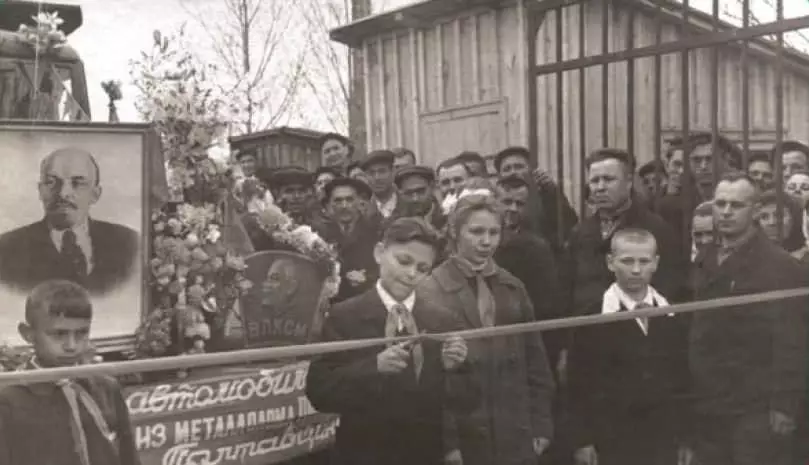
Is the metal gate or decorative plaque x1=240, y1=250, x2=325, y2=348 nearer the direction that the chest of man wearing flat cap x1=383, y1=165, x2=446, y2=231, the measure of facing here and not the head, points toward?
the decorative plaque

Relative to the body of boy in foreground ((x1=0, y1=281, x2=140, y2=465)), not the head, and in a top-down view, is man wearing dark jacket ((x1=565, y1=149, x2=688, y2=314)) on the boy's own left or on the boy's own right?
on the boy's own left

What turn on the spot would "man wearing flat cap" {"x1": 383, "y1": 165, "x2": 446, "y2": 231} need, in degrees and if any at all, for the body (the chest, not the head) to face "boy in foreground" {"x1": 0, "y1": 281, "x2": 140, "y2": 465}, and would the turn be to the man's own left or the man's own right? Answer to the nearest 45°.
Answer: approximately 45° to the man's own right

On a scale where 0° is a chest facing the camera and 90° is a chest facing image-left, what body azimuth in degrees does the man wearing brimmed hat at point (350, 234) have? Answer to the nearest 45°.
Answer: approximately 0°

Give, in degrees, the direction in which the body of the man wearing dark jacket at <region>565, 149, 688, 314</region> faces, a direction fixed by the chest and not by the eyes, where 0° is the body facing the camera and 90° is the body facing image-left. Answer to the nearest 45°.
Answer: approximately 45°

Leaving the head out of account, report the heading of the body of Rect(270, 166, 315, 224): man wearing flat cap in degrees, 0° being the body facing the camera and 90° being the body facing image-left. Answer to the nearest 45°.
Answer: approximately 0°

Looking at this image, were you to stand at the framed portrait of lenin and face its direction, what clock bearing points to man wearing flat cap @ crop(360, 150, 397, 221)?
The man wearing flat cap is roughly at 8 o'clock from the framed portrait of lenin.

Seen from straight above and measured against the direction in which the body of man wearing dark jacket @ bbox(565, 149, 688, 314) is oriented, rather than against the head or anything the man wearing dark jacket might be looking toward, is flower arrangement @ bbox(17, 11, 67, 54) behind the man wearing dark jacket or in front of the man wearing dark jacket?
in front
